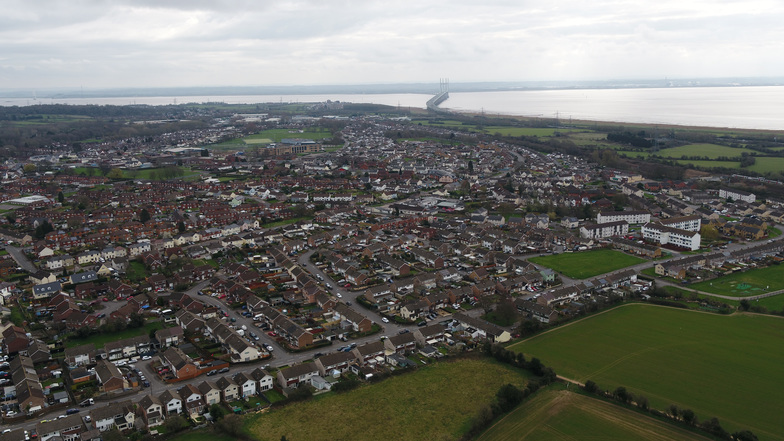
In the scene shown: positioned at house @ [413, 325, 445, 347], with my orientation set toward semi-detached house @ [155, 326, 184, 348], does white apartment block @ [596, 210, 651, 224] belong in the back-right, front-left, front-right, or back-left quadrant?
back-right

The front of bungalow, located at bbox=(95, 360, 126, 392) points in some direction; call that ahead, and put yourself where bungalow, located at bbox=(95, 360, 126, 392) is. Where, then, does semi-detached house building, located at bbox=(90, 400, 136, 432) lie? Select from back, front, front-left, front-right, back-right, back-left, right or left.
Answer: front-right

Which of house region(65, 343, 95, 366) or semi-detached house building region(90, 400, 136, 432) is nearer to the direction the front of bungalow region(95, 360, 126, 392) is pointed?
the semi-detached house building

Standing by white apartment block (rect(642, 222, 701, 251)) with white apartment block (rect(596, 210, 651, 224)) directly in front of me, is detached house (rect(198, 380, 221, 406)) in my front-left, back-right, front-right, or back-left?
back-left

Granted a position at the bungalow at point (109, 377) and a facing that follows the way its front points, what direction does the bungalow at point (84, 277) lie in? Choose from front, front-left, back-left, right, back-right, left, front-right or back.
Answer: back-left

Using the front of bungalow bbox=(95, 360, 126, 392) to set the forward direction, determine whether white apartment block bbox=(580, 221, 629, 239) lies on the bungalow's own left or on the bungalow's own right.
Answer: on the bungalow's own left

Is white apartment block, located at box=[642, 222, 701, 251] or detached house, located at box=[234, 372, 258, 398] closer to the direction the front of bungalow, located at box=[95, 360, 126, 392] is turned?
the detached house

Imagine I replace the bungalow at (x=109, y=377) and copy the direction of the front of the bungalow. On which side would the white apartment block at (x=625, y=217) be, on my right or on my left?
on my left

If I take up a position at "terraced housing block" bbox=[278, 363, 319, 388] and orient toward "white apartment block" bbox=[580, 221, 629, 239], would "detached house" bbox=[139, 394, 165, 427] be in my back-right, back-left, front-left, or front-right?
back-left

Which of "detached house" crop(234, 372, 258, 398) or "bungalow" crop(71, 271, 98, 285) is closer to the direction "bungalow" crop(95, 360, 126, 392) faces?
the detached house

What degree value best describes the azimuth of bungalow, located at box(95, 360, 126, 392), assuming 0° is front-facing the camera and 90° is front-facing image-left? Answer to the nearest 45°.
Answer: approximately 315°
